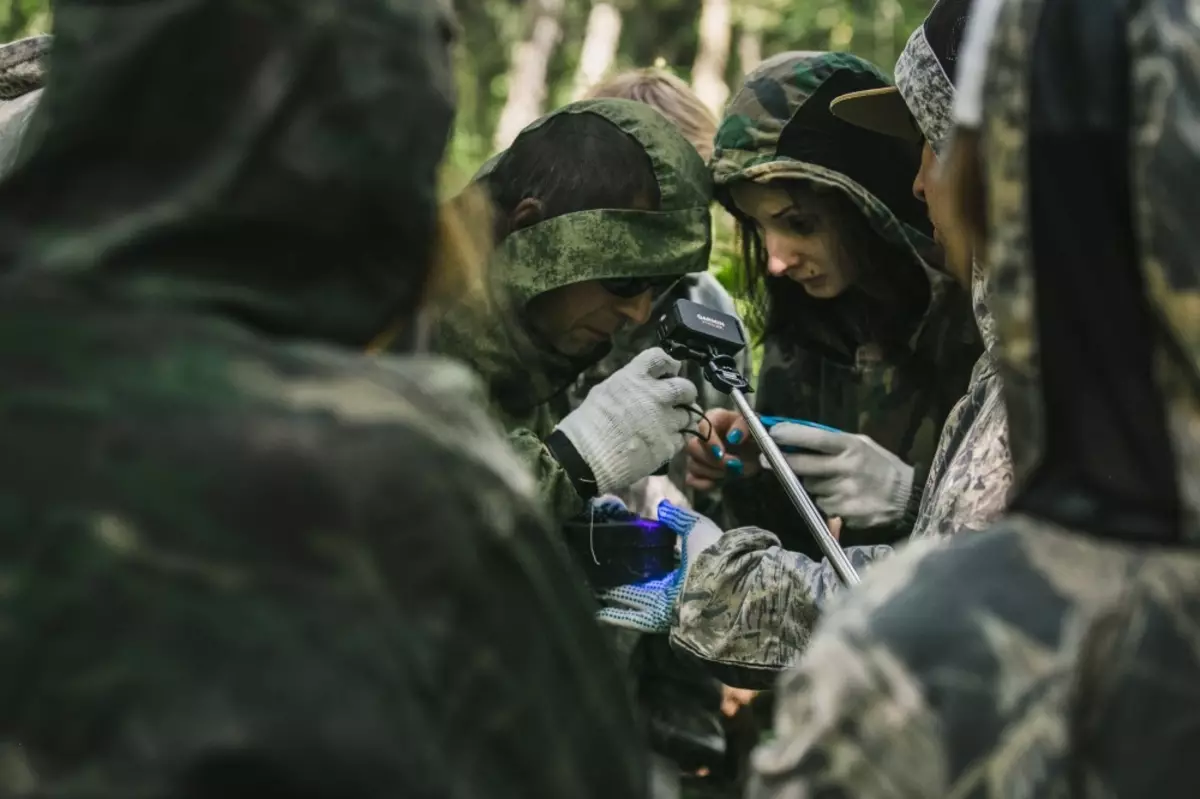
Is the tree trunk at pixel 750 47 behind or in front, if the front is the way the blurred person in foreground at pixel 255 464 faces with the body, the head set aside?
in front

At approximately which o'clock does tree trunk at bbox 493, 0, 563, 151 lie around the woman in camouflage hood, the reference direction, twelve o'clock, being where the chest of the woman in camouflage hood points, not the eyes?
The tree trunk is roughly at 4 o'clock from the woman in camouflage hood.

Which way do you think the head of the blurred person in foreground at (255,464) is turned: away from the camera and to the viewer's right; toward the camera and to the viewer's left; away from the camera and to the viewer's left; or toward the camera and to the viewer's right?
away from the camera and to the viewer's right

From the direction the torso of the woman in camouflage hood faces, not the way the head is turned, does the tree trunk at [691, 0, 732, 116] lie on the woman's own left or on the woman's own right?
on the woman's own right

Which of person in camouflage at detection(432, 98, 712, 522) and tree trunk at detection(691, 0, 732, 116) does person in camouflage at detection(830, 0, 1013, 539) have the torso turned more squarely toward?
the person in camouflage

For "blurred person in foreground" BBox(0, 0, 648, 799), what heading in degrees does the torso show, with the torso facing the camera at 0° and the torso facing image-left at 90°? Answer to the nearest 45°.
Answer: approximately 225°

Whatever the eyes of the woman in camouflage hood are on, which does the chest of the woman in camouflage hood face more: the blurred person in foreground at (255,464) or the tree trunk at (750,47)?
the blurred person in foreground

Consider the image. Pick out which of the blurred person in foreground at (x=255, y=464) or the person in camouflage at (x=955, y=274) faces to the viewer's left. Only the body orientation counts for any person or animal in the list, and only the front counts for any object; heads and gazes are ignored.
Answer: the person in camouflage

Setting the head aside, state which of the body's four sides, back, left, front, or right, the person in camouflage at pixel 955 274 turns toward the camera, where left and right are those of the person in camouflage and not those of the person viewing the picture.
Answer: left

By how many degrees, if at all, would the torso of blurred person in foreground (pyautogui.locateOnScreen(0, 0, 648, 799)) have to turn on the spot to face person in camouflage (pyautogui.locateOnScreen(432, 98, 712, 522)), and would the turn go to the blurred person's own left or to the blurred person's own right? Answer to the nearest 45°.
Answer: approximately 45° to the blurred person's own left

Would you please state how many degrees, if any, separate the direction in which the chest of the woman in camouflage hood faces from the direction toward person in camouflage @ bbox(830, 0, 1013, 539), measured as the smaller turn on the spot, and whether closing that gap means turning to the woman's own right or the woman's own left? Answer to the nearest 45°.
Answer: approximately 45° to the woman's own left

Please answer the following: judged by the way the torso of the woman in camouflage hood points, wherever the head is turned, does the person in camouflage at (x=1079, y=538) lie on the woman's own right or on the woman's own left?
on the woman's own left

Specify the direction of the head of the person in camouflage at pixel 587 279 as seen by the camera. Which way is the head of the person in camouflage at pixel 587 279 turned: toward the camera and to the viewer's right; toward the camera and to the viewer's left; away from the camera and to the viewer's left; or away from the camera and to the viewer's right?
toward the camera and to the viewer's right

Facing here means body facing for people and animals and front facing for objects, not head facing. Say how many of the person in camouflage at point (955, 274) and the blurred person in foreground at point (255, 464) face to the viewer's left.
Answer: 1
